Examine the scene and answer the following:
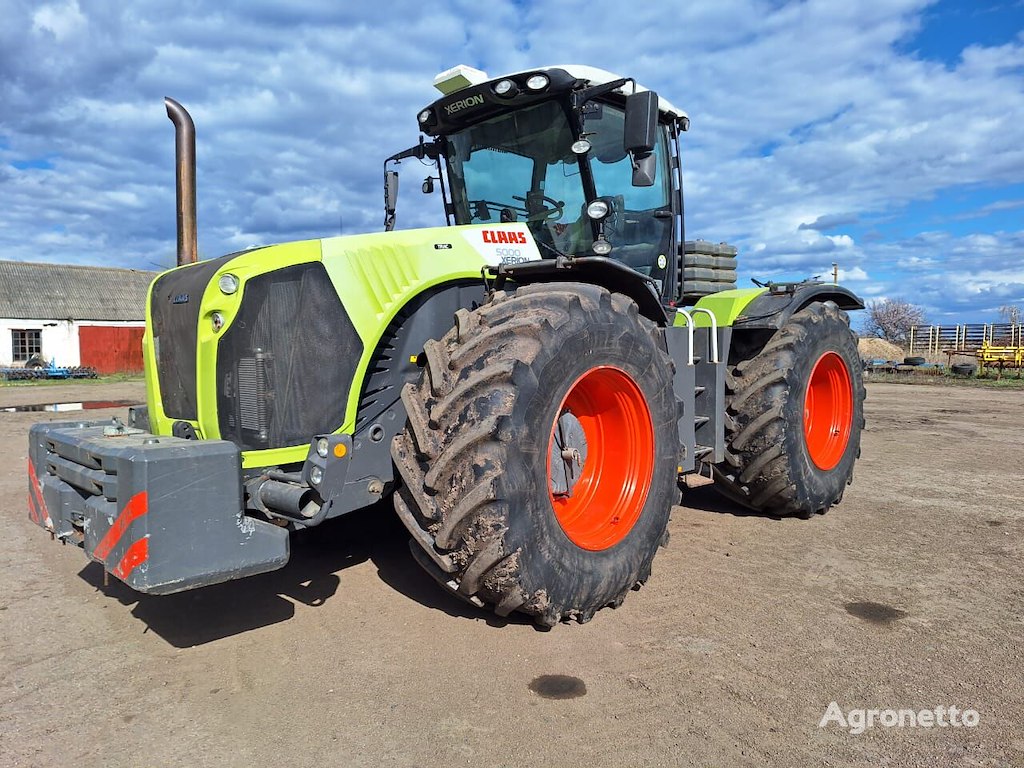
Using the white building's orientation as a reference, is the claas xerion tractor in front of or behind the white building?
in front

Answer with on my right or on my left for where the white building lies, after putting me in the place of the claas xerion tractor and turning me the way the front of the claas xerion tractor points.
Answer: on my right

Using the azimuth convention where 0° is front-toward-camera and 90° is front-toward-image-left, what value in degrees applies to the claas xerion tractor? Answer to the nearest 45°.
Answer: approximately 45°

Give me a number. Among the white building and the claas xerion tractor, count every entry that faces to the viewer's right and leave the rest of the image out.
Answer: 0

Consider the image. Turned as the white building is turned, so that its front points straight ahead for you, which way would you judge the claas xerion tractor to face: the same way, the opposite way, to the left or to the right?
to the right

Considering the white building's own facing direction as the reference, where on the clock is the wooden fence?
The wooden fence is roughly at 10 o'clock from the white building.

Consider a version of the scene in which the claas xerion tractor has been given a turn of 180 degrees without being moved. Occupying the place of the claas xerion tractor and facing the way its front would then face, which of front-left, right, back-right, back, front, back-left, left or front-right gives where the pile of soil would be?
front

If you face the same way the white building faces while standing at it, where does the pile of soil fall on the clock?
The pile of soil is roughly at 10 o'clock from the white building.

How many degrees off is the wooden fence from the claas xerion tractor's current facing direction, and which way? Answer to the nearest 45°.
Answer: approximately 180°
